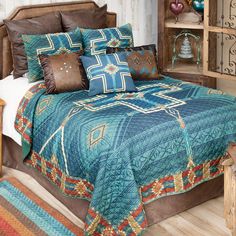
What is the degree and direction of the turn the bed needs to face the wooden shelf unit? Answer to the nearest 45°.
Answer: approximately 135° to its left

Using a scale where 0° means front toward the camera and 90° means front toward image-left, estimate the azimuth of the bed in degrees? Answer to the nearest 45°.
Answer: approximately 315°

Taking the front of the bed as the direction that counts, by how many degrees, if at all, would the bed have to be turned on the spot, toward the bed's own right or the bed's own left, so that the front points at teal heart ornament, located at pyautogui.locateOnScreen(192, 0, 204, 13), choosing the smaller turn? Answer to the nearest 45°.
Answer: approximately 135° to the bed's own left

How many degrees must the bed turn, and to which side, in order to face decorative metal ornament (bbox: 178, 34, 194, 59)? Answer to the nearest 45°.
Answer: approximately 135° to its left

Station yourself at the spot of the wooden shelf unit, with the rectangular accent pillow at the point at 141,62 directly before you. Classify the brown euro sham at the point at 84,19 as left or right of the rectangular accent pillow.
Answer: right
